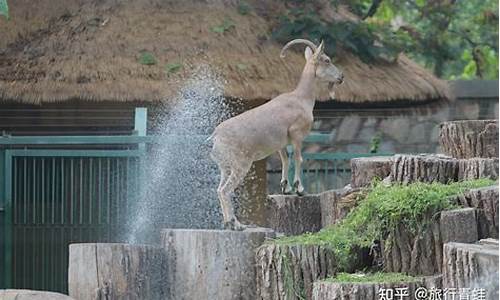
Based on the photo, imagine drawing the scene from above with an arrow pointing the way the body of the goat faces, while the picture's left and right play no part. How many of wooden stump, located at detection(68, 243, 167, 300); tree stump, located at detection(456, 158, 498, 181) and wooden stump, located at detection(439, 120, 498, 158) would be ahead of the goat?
2

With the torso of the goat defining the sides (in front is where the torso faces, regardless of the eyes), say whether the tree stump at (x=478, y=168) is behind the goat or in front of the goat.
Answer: in front

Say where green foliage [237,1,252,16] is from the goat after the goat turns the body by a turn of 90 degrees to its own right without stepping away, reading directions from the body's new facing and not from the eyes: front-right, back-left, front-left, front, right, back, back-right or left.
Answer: back

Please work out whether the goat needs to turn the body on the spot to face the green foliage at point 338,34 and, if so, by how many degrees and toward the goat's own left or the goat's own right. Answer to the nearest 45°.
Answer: approximately 90° to the goat's own left

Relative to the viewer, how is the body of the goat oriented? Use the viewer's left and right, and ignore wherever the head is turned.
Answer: facing to the right of the viewer

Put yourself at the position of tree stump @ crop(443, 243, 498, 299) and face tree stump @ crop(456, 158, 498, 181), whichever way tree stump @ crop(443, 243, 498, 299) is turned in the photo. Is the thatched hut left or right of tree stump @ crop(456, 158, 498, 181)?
left

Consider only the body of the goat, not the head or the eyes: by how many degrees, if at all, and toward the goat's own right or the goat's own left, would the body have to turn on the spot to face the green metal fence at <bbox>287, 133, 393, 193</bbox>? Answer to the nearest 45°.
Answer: approximately 90° to the goat's own left

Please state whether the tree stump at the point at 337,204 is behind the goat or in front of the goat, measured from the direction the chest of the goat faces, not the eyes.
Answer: in front

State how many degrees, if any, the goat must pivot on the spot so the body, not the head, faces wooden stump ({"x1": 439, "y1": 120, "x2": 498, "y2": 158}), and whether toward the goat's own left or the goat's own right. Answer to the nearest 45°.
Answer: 0° — it already faces it

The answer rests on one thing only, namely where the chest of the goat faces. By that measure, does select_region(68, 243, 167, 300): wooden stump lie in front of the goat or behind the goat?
behind
